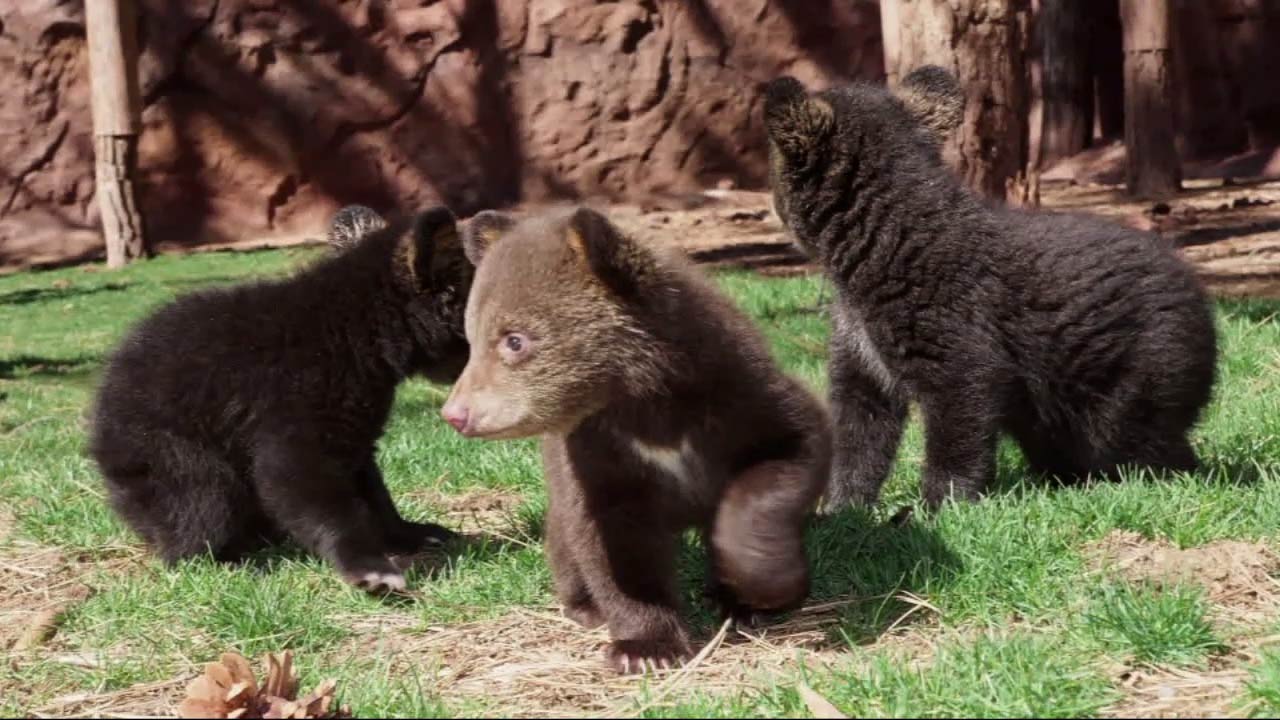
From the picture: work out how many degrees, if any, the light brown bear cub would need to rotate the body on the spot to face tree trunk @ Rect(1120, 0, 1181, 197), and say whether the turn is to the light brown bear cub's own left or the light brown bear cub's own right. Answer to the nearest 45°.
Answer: approximately 180°

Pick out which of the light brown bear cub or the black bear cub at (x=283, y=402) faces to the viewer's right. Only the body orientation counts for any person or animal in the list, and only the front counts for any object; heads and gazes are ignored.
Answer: the black bear cub

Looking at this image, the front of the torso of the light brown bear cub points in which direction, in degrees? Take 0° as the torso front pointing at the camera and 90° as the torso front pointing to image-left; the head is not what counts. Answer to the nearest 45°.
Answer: approximately 45°

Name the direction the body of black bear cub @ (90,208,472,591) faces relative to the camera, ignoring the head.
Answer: to the viewer's right

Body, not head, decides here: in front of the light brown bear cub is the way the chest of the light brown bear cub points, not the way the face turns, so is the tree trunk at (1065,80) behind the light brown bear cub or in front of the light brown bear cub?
behind

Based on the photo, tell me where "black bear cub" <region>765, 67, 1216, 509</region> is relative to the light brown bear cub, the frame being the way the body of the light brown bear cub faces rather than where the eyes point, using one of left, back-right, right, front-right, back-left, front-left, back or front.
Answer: back

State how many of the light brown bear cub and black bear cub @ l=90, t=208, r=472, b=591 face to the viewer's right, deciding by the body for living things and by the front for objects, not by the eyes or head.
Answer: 1

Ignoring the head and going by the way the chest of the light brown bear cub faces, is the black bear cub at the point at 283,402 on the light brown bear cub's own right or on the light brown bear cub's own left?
on the light brown bear cub's own right
